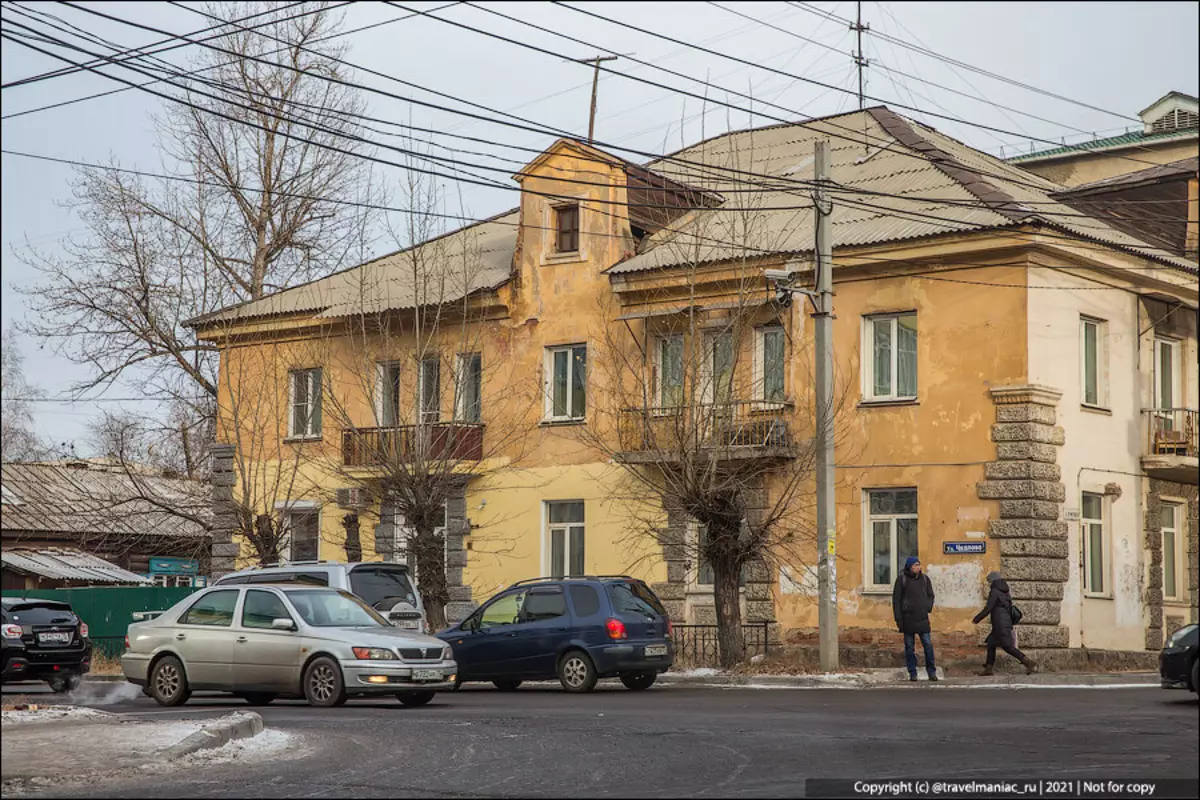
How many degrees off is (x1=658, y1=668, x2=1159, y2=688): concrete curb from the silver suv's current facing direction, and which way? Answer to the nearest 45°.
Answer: approximately 135° to its right

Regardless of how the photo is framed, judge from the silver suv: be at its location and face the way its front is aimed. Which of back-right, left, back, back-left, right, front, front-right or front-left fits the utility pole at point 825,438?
back-right

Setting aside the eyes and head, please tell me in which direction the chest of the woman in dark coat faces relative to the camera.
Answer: to the viewer's left

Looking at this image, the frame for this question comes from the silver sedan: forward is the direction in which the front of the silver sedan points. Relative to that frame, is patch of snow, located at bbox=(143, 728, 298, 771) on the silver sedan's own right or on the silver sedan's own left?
on the silver sedan's own right

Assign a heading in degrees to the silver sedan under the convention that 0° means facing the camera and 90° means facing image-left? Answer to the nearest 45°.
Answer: approximately 315°

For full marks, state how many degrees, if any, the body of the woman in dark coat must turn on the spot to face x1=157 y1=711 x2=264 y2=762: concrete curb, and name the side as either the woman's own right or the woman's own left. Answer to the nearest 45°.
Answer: approximately 45° to the woman's own left
